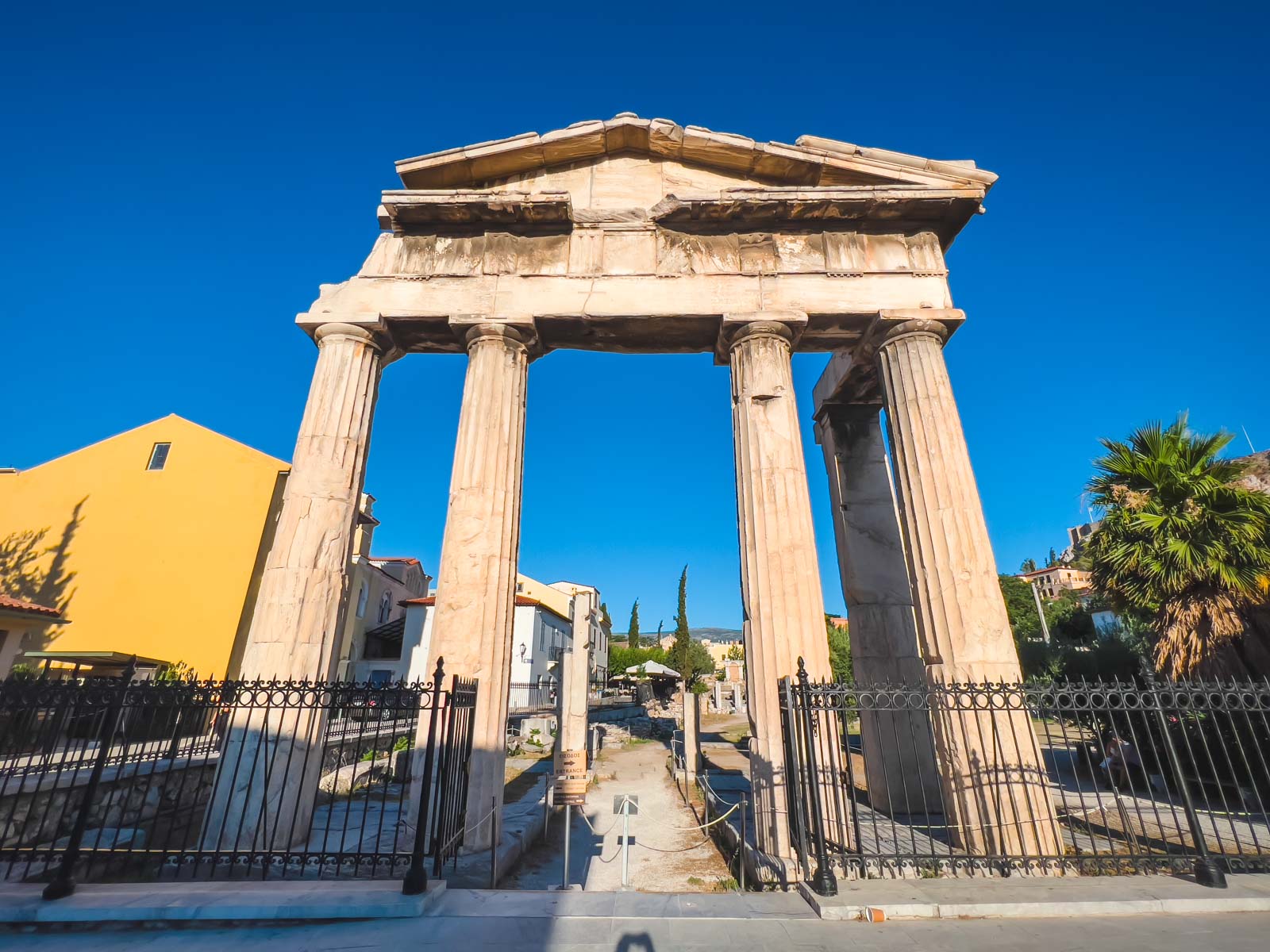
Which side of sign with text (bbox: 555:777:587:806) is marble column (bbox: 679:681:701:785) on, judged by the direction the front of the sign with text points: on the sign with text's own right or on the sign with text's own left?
on the sign with text's own left

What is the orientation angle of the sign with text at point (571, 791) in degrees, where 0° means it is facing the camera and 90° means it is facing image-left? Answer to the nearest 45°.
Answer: approximately 0°

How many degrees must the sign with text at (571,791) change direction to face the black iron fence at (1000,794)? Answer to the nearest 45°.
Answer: approximately 45° to its left

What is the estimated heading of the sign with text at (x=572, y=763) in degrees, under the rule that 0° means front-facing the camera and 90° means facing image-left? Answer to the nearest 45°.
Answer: approximately 0°

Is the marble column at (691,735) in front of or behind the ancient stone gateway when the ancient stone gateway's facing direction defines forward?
behind
